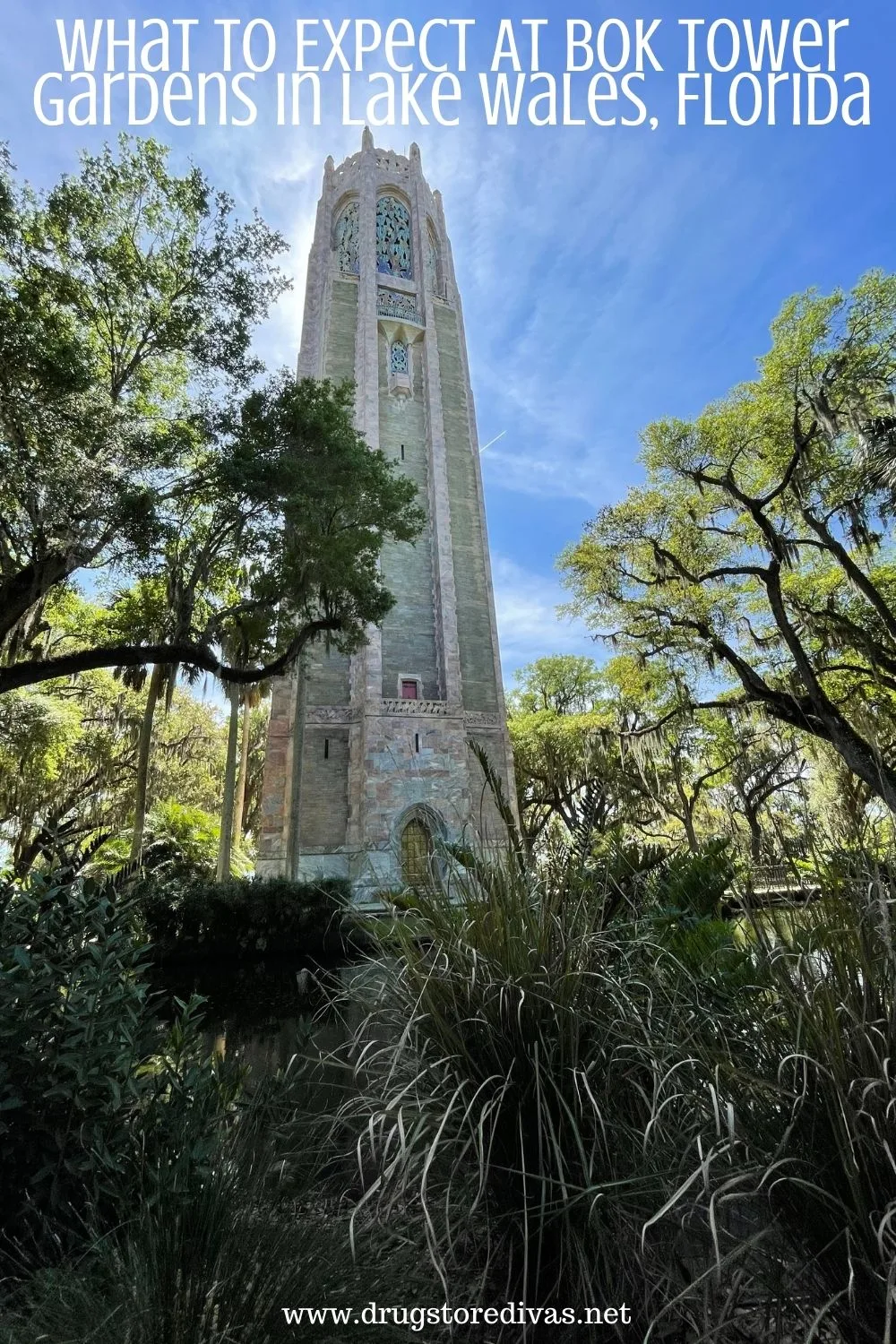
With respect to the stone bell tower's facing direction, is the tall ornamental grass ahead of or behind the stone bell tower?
ahead

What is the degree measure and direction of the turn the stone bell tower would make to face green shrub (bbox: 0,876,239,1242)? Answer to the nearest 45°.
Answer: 0° — it already faces it

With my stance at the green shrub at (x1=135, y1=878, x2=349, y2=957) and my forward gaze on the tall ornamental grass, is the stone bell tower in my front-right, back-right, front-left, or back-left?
back-left

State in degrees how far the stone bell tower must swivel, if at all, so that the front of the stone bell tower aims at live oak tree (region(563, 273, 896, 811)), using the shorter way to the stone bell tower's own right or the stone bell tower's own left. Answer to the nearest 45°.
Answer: approximately 45° to the stone bell tower's own left

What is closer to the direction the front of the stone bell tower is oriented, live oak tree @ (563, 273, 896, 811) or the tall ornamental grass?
the tall ornamental grass

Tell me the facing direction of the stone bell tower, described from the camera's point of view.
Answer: facing the viewer

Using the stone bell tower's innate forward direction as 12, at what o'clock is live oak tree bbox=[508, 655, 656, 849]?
The live oak tree is roughly at 8 o'clock from the stone bell tower.

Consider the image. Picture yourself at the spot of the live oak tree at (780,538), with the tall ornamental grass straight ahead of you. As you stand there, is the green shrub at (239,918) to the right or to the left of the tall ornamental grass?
right

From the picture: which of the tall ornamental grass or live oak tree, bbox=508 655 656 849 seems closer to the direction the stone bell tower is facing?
the tall ornamental grass
